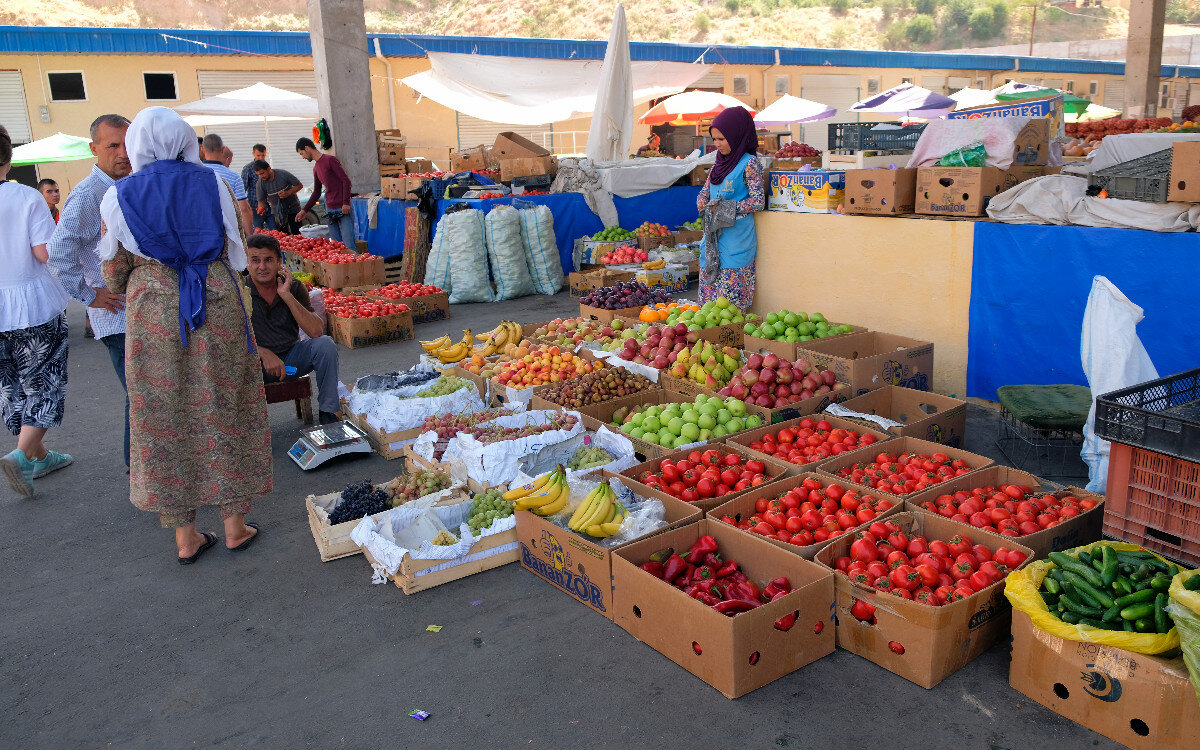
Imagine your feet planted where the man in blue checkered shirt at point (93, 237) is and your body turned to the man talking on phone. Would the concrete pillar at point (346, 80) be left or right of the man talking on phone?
left

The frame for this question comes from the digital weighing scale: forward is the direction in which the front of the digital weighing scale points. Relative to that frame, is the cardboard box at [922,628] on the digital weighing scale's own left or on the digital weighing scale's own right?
on the digital weighing scale's own left

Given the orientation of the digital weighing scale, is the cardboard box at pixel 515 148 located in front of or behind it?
behind

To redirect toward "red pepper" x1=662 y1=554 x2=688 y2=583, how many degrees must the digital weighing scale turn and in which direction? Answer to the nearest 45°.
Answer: approximately 90° to its left

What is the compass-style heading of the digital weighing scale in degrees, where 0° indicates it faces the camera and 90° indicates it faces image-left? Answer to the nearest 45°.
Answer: approximately 45°

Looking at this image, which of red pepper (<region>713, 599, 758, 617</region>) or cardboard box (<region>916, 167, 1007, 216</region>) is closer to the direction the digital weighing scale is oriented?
the red pepper

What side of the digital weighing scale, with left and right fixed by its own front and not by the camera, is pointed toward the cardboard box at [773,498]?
left

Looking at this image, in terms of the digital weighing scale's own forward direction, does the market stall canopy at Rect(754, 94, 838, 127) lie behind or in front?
behind

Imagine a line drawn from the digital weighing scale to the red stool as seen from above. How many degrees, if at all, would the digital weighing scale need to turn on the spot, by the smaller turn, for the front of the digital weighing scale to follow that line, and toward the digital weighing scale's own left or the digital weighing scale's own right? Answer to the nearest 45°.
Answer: approximately 135° to the digital weighing scale's own right

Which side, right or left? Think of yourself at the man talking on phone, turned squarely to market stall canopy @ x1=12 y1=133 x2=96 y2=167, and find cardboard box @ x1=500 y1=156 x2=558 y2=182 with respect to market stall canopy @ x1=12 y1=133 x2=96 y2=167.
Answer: right

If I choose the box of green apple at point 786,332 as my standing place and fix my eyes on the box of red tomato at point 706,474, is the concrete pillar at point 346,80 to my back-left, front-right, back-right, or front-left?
back-right
